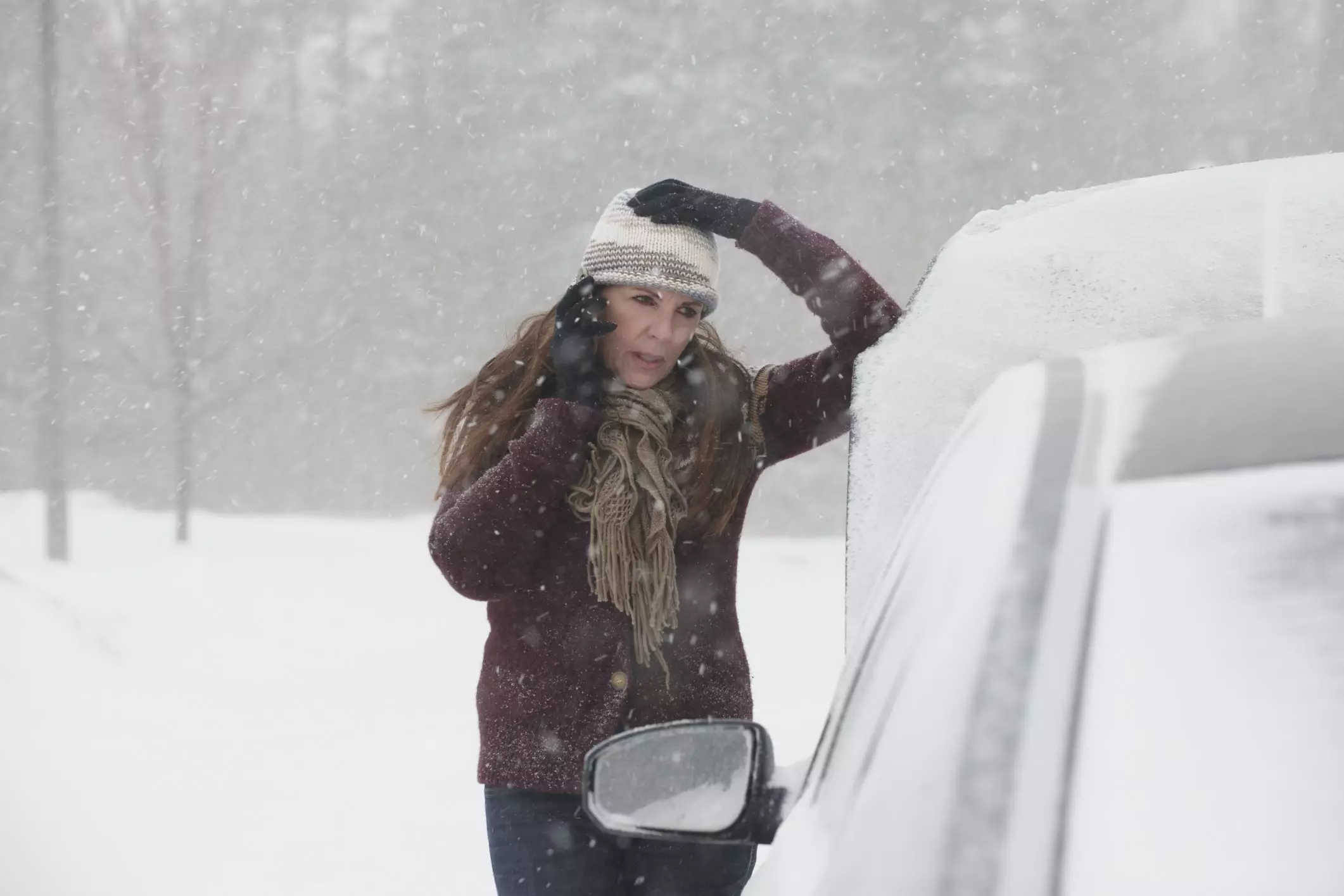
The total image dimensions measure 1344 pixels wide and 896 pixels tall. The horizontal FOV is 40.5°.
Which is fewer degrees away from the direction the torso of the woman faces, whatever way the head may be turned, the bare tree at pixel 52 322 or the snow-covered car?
the snow-covered car

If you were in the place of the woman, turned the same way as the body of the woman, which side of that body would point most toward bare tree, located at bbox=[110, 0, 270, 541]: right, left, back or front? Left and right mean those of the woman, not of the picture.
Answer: back

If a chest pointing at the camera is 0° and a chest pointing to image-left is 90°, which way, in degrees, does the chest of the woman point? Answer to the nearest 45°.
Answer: approximately 0°

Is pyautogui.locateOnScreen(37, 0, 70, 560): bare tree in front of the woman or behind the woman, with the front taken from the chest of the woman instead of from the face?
behind

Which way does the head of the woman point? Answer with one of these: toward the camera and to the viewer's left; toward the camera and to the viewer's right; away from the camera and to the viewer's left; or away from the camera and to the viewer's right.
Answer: toward the camera and to the viewer's right

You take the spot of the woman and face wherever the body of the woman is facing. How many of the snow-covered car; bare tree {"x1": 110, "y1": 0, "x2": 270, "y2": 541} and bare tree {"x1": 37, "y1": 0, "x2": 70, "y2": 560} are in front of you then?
1
